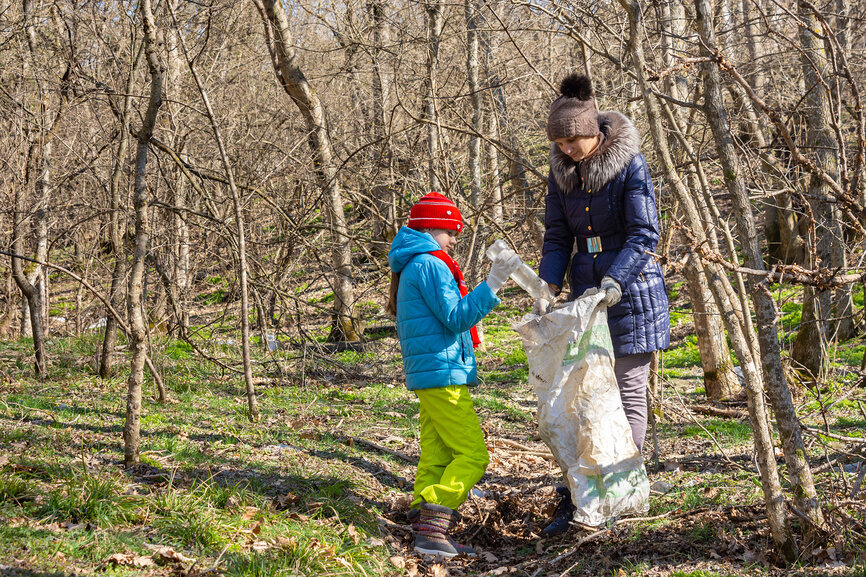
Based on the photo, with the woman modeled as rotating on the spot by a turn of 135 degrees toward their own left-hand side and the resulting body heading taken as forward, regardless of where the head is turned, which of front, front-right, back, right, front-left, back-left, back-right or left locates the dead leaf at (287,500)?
back

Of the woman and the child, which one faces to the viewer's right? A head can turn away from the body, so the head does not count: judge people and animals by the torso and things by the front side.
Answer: the child

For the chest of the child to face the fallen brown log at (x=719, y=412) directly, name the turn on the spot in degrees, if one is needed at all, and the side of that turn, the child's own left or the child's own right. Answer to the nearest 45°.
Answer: approximately 45° to the child's own left

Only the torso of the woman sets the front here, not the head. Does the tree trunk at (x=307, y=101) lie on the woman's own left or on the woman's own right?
on the woman's own right

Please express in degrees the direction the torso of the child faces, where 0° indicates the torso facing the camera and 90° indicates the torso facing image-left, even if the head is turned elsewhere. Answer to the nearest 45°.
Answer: approximately 270°

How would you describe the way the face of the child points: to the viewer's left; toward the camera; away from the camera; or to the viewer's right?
to the viewer's right

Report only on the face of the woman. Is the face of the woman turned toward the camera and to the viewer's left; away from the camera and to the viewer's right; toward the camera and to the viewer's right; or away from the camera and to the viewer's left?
toward the camera and to the viewer's left

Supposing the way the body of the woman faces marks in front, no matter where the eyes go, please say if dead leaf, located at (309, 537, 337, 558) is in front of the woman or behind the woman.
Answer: in front

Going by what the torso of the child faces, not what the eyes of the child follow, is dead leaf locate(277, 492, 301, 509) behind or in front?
behind

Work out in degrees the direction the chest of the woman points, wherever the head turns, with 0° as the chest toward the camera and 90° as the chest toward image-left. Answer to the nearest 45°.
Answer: approximately 45°

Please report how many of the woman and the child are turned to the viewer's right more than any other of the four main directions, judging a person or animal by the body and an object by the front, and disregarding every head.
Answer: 1

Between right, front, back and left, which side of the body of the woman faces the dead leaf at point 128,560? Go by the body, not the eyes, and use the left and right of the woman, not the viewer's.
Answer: front

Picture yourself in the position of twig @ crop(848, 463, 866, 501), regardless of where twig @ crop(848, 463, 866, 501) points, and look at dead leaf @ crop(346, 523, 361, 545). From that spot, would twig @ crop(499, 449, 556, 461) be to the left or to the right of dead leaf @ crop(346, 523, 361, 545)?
right

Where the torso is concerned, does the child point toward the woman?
yes
